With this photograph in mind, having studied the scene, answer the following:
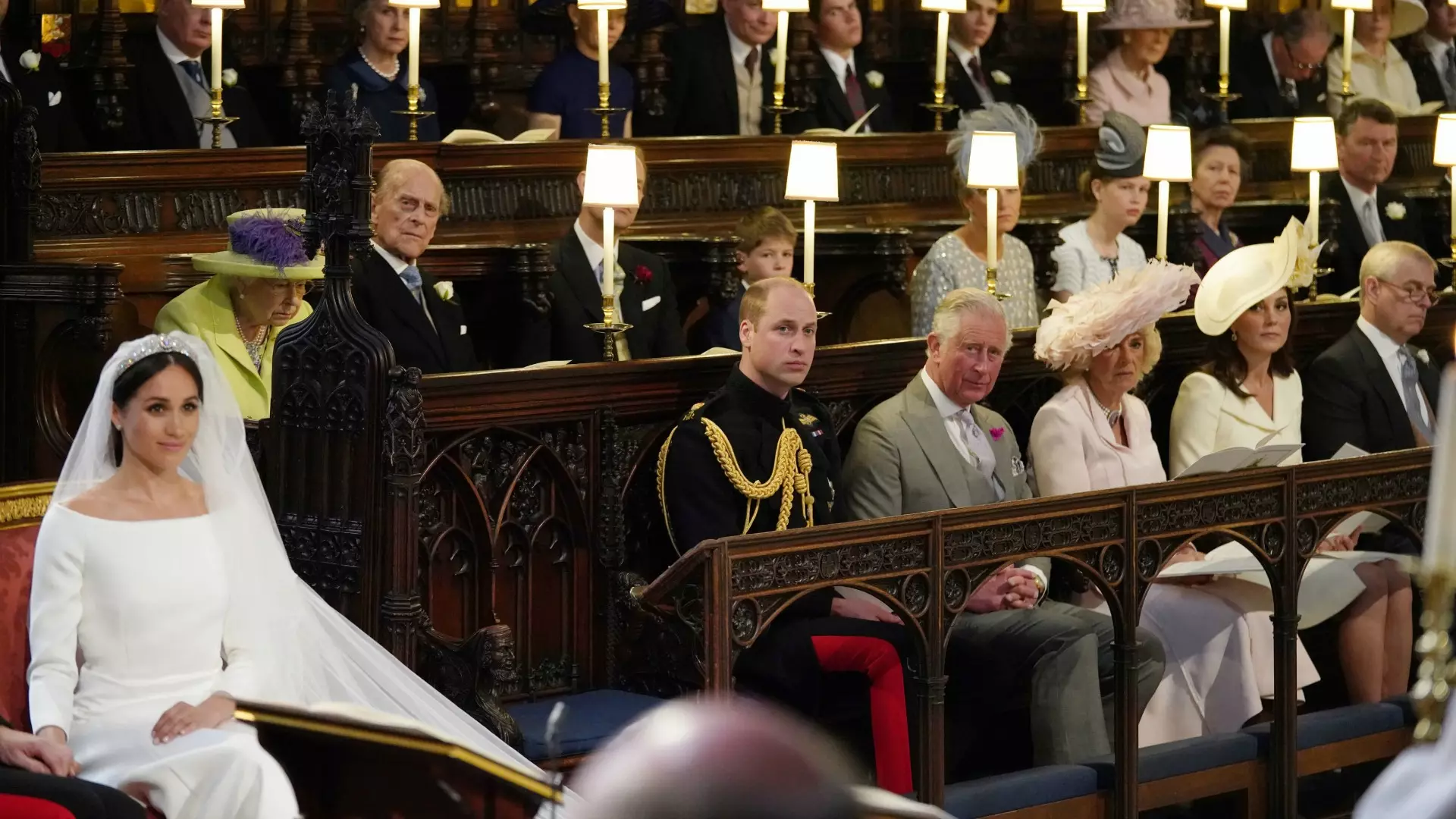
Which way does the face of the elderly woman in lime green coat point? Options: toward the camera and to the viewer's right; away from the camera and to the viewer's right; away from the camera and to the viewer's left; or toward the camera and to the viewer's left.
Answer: toward the camera and to the viewer's right

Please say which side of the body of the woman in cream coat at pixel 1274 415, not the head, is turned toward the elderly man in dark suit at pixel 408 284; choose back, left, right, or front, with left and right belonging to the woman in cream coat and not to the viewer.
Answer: right

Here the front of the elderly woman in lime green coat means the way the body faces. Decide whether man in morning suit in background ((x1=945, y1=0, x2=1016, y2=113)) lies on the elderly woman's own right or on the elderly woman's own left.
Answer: on the elderly woman's own left

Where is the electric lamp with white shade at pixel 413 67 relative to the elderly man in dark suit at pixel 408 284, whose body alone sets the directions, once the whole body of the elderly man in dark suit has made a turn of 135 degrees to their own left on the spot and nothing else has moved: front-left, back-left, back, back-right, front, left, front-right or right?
front

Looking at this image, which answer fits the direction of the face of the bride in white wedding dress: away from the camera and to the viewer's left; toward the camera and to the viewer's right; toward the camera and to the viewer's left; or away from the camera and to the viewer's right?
toward the camera and to the viewer's right

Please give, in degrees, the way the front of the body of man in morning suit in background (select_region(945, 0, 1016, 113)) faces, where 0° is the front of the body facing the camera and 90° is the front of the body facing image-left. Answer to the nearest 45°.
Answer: approximately 315°

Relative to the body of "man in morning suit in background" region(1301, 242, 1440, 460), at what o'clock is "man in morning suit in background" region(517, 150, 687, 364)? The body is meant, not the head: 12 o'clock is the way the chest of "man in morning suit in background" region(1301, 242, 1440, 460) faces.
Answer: "man in morning suit in background" region(517, 150, 687, 364) is roughly at 4 o'clock from "man in morning suit in background" region(1301, 242, 1440, 460).
